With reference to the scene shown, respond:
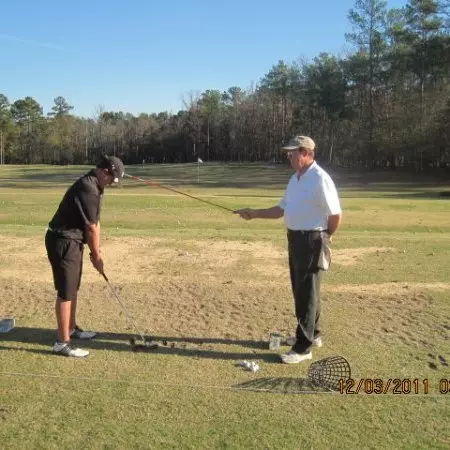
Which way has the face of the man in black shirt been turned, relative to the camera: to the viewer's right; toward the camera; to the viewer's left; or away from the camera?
to the viewer's right

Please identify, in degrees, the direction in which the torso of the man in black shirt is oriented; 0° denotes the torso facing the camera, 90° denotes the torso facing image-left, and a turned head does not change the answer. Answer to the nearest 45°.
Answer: approximately 270°

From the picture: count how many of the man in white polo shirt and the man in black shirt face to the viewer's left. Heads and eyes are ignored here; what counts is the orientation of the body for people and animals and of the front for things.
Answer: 1

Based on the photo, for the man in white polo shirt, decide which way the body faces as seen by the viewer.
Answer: to the viewer's left

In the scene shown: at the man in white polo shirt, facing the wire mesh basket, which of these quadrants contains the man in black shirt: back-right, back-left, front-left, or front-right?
back-right

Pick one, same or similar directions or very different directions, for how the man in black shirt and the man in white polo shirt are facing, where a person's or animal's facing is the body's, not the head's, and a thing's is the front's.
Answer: very different directions

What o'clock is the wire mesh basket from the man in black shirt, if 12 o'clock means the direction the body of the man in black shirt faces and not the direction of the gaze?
The wire mesh basket is roughly at 1 o'clock from the man in black shirt.

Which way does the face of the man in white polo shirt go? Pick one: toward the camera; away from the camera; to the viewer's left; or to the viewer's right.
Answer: to the viewer's left
